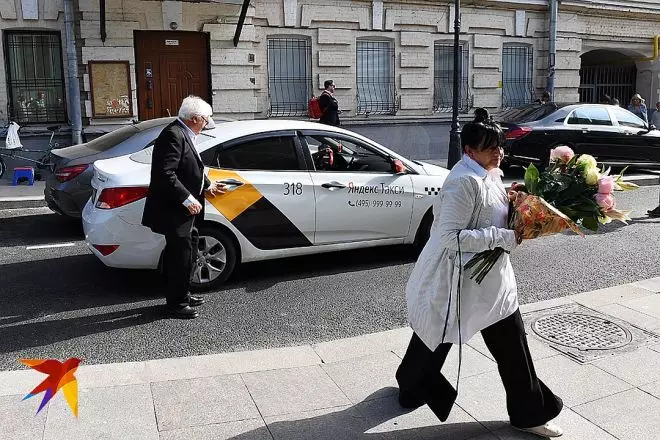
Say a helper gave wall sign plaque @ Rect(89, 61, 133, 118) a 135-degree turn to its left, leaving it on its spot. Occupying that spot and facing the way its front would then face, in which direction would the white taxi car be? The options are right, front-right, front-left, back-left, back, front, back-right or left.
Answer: back-right

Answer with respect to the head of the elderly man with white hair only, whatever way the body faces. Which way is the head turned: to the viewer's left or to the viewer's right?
to the viewer's right

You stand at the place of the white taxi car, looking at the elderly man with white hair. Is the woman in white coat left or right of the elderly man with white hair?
left

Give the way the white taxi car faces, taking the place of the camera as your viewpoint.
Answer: facing away from the viewer and to the right of the viewer

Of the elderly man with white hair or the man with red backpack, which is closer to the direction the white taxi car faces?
the man with red backpack

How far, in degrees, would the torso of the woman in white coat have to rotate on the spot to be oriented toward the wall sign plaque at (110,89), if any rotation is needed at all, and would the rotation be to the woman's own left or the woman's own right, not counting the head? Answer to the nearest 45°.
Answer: approximately 135° to the woman's own left

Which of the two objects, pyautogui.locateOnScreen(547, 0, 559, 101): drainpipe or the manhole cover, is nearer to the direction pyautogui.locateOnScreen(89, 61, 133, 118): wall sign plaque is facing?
the manhole cover

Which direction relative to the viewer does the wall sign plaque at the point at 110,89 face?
toward the camera

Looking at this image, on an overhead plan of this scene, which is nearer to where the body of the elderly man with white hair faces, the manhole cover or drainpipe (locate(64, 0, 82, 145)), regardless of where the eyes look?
the manhole cover

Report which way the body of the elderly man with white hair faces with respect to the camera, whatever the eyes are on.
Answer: to the viewer's right

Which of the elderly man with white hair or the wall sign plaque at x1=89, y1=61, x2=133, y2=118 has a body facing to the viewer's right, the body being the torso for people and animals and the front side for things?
the elderly man with white hair

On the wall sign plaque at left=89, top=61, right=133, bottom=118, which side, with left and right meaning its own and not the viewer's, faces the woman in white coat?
front
